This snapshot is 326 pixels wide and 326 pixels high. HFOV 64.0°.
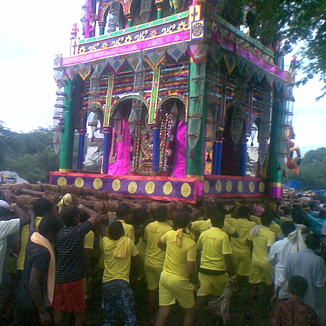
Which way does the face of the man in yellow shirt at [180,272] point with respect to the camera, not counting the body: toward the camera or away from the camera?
away from the camera

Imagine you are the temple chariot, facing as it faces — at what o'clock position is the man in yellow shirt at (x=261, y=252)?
The man in yellow shirt is roughly at 10 o'clock from the temple chariot.

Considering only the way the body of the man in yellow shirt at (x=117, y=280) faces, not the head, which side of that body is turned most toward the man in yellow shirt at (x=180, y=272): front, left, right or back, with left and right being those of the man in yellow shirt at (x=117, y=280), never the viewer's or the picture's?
right

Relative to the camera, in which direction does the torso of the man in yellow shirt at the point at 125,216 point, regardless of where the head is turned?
away from the camera

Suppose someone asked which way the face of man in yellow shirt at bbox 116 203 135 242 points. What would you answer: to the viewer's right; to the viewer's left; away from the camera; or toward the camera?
away from the camera

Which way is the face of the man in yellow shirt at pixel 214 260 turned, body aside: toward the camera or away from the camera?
away from the camera

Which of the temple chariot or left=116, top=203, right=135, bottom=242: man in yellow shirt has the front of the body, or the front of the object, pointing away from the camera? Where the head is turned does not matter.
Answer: the man in yellow shirt

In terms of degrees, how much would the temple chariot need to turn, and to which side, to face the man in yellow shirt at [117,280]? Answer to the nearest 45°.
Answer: approximately 45° to its left

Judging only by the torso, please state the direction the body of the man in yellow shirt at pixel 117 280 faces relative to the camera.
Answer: away from the camera

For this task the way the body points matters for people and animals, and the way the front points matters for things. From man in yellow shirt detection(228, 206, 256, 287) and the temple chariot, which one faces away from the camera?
the man in yellow shirt

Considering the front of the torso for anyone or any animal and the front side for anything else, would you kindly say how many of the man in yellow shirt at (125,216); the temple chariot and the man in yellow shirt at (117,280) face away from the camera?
2

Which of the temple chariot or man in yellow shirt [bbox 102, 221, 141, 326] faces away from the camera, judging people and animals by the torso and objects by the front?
the man in yellow shirt

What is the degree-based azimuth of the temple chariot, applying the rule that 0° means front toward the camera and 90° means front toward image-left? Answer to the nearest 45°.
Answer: approximately 45°

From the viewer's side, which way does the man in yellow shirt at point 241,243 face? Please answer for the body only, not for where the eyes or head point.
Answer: away from the camera

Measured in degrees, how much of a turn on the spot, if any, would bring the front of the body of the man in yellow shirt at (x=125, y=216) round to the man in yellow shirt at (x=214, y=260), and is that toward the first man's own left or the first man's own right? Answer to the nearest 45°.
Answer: approximately 90° to the first man's own right

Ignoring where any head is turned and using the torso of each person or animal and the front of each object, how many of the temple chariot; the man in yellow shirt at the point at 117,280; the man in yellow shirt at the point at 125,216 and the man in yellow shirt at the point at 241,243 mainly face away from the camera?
3
